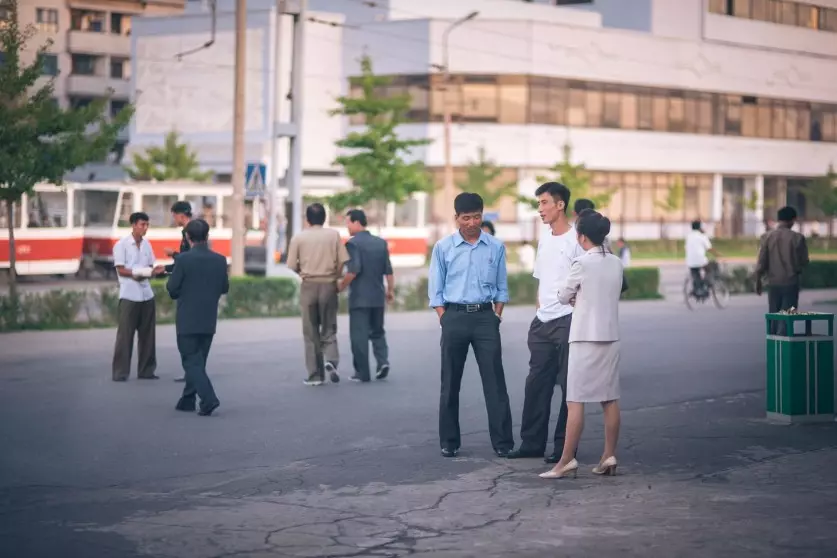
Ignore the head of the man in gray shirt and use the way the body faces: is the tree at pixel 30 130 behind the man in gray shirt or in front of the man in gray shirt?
in front

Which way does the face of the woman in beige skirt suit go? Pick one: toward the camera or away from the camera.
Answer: away from the camera

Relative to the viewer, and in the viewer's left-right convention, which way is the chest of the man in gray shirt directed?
facing away from the viewer and to the left of the viewer

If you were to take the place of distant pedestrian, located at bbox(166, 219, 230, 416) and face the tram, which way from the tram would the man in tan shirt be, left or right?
right

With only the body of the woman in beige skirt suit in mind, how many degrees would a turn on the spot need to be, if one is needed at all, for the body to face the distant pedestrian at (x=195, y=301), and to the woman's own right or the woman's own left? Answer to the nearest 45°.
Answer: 0° — they already face them

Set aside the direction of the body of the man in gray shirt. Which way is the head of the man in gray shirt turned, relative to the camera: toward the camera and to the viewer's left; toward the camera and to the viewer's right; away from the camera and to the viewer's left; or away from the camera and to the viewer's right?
away from the camera and to the viewer's left

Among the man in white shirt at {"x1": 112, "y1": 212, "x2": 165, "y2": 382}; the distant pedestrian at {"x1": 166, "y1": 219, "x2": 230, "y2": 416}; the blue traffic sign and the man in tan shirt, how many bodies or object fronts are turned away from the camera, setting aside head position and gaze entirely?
2

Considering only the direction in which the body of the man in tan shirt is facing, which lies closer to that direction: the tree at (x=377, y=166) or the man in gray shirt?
the tree

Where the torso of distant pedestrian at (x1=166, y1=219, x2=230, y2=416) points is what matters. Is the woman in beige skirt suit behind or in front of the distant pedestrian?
behind

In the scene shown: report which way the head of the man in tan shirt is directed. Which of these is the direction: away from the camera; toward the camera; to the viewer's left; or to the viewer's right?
away from the camera

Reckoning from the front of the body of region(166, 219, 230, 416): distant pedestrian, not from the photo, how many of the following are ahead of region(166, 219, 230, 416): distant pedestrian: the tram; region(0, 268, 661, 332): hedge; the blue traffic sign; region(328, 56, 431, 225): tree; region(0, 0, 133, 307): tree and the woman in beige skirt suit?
5

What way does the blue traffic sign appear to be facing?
toward the camera

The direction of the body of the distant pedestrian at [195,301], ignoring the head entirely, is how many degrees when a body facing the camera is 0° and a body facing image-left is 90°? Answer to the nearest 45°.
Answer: approximately 180°

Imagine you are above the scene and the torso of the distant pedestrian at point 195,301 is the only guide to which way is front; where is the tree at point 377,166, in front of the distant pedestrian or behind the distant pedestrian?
in front

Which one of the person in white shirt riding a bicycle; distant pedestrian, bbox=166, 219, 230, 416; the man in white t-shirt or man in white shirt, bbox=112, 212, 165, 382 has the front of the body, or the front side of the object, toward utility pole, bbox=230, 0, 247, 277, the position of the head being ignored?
the distant pedestrian

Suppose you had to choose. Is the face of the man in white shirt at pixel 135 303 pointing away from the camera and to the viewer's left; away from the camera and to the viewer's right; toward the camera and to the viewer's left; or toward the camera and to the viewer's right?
toward the camera and to the viewer's right

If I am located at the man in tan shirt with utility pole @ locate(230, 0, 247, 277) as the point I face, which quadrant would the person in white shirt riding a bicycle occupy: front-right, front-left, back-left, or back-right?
front-right
